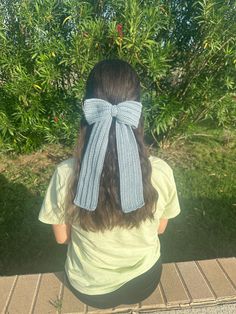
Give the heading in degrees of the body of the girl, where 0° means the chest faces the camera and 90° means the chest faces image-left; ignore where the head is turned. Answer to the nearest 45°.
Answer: approximately 180°

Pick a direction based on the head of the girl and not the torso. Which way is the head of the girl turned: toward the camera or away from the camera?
away from the camera
